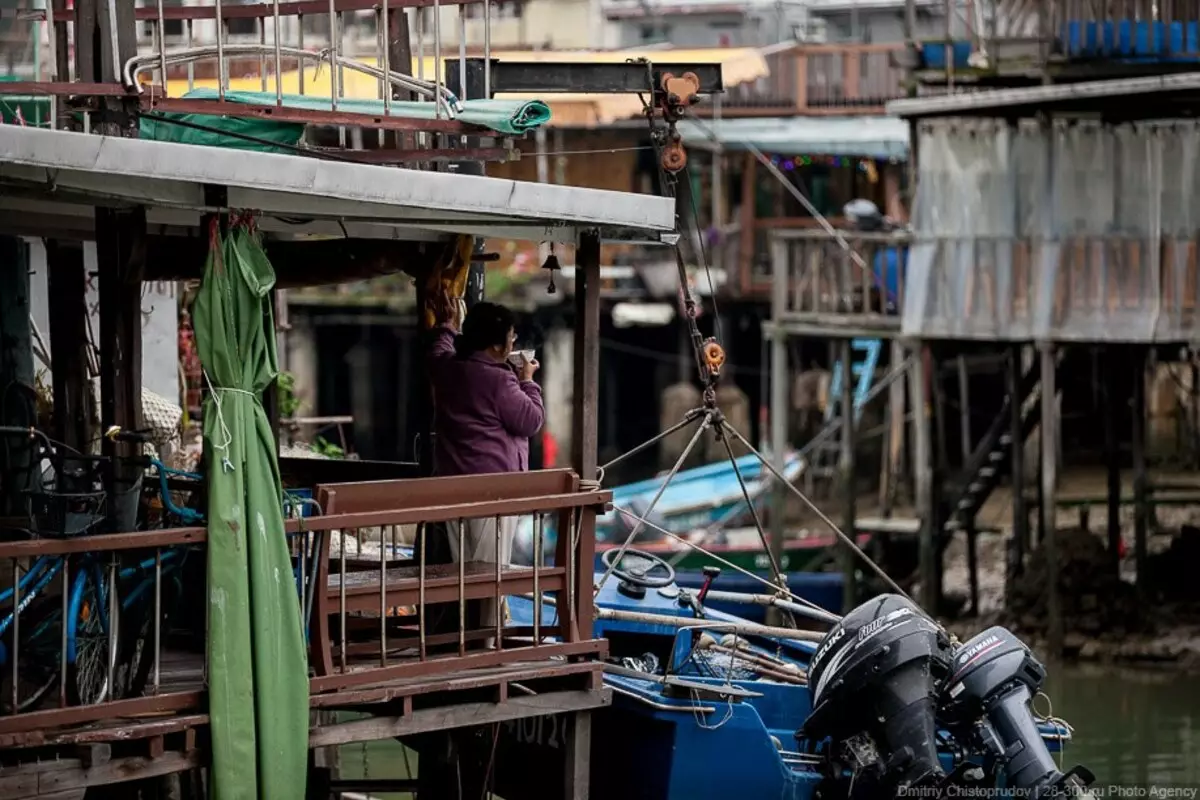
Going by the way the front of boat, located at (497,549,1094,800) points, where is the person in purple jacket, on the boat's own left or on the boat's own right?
on the boat's own left

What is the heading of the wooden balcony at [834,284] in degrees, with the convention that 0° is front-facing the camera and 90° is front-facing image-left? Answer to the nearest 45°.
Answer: approximately 0°

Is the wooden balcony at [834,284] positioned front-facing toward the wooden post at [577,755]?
yes

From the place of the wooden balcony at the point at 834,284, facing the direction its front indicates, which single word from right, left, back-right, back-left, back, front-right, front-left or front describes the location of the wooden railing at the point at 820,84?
back

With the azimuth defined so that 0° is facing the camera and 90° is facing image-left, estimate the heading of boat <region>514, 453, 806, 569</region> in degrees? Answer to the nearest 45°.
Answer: approximately 270°
